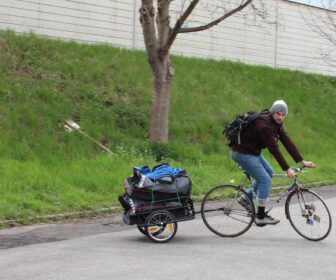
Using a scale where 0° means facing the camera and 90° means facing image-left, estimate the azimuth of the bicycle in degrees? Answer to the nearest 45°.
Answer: approximately 270°

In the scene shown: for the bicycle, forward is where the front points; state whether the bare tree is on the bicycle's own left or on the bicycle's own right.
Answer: on the bicycle's own left

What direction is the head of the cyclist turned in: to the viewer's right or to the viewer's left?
to the viewer's right
